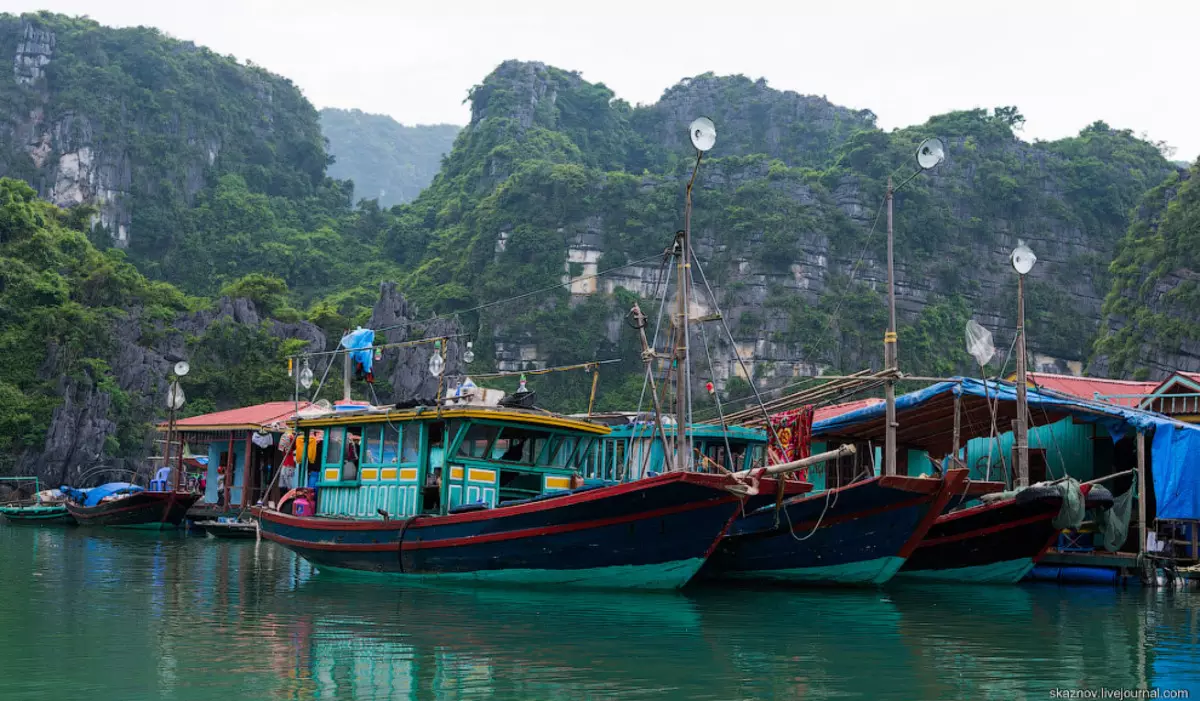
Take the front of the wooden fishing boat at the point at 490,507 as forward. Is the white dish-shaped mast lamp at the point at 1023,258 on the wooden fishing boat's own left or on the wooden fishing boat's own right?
on the wooden fishing boat's own left

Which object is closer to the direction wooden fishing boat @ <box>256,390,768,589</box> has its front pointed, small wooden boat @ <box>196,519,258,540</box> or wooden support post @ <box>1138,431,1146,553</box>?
the wooden support post

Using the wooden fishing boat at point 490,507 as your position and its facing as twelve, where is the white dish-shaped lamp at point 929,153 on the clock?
The white dish-shaped lamp is roughly at 11 o'clock from the wooden fishing boat.

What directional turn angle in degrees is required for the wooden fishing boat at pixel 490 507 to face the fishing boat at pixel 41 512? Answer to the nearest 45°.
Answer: approximately 180°

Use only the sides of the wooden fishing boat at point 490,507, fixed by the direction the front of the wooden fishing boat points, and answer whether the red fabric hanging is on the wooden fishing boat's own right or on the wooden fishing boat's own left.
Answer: on the wooden fishing boat's own left

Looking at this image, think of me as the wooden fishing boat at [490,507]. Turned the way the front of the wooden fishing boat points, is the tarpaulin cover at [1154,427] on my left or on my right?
on my left
